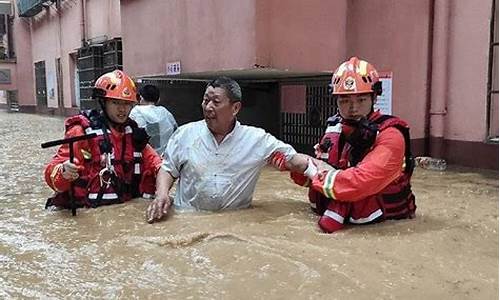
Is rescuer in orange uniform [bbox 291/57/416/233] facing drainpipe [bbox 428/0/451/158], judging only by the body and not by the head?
no

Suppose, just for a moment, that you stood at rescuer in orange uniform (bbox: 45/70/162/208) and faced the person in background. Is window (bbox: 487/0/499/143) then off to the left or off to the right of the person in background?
right

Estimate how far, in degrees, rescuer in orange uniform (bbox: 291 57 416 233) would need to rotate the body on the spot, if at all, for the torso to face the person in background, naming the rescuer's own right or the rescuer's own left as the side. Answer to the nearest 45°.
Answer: approximately 90° to the rescuer's own right

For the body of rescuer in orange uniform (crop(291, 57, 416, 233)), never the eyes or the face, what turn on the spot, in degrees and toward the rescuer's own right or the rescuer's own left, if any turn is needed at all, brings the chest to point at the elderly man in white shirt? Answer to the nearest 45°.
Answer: approximately 45° to the rescuer's own right

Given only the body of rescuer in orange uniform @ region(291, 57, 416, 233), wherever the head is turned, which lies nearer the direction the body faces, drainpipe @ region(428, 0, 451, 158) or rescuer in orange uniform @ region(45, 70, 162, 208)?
the rescuer in orange uniform

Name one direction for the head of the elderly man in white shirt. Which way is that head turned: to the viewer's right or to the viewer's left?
to the viewer's left

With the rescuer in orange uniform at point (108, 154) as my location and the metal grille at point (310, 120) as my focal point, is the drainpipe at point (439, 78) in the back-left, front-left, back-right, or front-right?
front-right

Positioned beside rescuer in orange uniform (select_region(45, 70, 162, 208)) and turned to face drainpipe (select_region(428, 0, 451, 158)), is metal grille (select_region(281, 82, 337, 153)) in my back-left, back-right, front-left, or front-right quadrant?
front-left

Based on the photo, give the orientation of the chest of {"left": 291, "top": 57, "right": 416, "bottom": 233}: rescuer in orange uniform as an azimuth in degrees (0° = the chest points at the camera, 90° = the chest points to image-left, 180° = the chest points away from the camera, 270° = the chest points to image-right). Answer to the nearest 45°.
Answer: approximately 45°

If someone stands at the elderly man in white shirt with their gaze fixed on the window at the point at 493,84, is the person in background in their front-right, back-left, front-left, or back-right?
front-left

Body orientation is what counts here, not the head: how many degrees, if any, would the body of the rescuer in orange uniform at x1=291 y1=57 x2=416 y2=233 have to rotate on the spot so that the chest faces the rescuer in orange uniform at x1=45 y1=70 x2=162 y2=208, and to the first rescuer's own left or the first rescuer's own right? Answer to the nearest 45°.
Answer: approximately 45° to the first rescuer's own right

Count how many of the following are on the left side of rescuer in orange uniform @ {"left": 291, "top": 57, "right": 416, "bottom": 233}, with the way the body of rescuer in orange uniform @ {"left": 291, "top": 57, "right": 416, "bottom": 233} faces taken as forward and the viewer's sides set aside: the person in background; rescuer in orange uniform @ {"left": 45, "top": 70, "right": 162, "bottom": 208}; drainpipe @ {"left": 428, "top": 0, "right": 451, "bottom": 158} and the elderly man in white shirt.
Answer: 0

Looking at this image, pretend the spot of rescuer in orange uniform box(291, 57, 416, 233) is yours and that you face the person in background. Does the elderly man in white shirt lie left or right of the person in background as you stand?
left

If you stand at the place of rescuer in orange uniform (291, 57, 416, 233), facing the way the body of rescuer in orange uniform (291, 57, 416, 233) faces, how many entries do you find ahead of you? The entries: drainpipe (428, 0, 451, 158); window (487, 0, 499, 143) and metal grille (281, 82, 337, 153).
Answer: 0

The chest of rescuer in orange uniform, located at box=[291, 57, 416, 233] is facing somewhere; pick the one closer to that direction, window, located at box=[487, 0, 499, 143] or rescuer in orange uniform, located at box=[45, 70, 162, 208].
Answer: the rescuer in orange uniform

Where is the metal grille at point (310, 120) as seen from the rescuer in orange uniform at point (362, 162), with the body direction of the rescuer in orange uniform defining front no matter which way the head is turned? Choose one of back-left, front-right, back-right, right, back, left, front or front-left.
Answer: back-right
